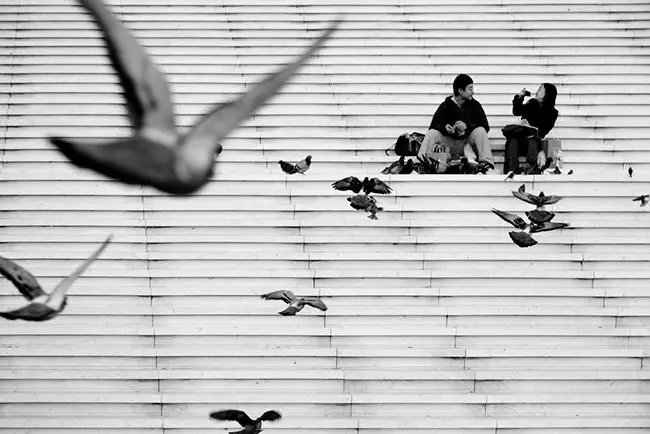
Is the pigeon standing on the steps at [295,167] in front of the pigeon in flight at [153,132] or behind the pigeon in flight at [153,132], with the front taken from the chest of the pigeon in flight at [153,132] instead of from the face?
in front

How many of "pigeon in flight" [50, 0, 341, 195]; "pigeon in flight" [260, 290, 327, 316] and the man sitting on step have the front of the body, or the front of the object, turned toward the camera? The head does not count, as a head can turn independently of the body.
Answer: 1

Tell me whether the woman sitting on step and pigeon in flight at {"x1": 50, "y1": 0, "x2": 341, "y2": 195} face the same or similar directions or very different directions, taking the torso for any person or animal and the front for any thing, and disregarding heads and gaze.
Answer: very different directions

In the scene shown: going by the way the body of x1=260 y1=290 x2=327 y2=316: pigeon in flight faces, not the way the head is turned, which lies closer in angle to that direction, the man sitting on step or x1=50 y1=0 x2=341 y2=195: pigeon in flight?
the man sitting on step

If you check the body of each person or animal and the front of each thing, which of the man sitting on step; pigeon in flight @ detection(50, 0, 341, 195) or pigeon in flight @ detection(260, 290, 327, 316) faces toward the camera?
the man sitting on step

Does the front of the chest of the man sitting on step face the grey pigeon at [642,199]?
no

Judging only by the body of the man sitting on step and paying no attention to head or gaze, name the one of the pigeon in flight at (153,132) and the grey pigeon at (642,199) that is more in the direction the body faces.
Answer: the pigeon in flight

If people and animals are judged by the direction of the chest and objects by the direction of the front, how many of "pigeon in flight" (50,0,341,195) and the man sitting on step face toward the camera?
1

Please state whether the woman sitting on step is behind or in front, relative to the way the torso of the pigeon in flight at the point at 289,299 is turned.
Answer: in front

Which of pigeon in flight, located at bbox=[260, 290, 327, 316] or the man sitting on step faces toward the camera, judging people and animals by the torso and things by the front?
the man sitting on step

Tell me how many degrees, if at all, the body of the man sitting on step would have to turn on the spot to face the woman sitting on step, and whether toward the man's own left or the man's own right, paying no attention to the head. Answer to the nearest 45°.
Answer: approximately 90° to the man's own left

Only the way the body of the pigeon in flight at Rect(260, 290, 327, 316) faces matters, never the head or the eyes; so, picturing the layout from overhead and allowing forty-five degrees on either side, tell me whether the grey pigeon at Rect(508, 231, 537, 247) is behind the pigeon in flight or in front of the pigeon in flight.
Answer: in front

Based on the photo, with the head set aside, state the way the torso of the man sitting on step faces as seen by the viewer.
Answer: toward the camera
